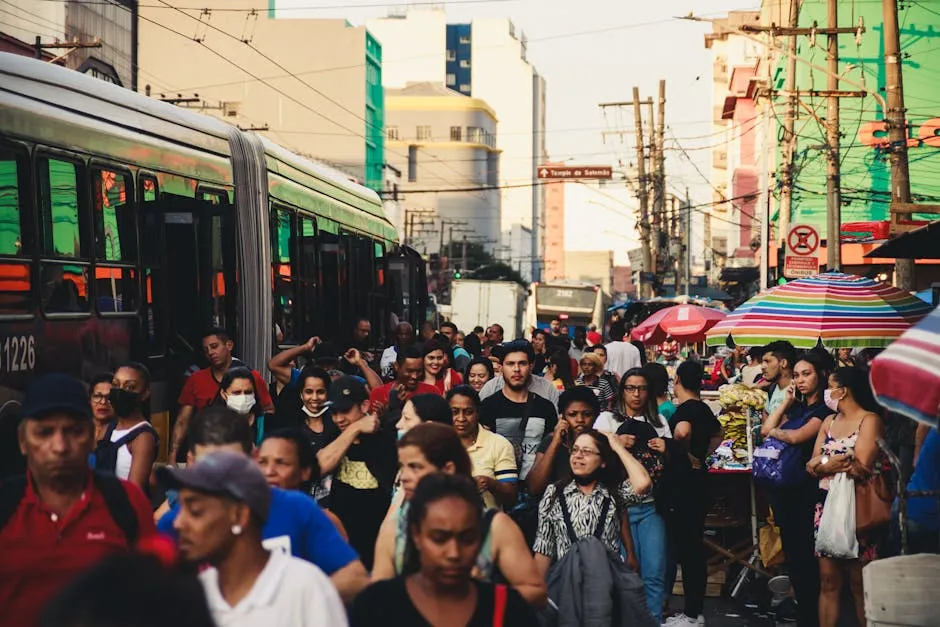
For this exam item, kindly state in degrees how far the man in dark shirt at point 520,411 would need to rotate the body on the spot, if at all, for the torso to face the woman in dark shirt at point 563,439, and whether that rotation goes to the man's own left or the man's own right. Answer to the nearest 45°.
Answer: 0° — they already face them

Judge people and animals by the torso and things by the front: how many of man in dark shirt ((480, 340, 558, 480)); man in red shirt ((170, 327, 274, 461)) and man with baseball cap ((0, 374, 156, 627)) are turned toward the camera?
3

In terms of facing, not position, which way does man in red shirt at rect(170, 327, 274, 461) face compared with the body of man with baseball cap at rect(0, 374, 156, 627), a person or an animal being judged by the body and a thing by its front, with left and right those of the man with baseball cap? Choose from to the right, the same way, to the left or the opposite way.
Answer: the same way

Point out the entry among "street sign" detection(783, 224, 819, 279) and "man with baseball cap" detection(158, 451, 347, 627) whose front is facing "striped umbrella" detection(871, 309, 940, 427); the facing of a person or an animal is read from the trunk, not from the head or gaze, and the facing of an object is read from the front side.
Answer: the street sign

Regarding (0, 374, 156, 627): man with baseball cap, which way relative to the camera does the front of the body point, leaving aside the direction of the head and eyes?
toward the camera

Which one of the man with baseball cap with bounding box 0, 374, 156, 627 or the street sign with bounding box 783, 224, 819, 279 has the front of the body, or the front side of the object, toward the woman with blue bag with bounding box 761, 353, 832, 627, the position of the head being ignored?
the street sign

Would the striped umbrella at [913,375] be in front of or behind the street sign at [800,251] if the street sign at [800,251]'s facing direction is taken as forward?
in front

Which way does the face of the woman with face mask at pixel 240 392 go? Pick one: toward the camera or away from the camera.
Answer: toward the camera

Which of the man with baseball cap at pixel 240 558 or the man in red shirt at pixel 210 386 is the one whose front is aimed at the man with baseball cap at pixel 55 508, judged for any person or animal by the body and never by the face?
the man in red shirt

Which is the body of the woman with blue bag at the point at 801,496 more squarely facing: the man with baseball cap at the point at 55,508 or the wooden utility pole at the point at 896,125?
the man with baseball cap

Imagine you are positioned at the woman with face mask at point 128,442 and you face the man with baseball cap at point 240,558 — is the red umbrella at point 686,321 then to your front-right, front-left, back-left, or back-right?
back-left

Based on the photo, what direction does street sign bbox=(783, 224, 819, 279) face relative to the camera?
toward the camera

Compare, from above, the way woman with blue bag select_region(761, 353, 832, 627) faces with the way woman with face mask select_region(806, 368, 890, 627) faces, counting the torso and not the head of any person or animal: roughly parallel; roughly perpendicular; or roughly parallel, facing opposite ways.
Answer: roughly parallel

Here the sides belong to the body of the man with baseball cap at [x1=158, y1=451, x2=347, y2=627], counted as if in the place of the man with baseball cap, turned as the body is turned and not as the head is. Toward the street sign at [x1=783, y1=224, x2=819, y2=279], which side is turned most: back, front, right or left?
back

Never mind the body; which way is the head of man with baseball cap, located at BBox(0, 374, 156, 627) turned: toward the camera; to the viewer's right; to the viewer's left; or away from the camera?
toward the camera

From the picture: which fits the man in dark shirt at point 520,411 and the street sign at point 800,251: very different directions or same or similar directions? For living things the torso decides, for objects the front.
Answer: same or similar directions

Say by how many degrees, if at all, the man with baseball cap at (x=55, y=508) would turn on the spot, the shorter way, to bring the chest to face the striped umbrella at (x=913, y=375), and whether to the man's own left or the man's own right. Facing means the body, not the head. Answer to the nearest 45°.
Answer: approximately 90° to the man's own left

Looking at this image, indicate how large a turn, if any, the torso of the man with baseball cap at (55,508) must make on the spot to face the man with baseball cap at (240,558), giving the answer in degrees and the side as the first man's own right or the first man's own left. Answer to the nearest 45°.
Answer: approximately 45° to the first man's own left
